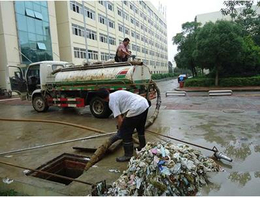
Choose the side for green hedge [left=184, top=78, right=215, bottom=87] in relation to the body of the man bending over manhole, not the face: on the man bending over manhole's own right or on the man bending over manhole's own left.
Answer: on the man bending over manhole's own right

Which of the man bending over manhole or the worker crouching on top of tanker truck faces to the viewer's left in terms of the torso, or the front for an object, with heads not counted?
the man bending over manhole

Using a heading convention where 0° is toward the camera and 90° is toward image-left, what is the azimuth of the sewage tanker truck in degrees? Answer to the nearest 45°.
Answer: approximately 135°

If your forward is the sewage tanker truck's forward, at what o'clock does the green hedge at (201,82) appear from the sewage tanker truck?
The green hedge is roughly at 3 o'clock from the sewage tanker truck.

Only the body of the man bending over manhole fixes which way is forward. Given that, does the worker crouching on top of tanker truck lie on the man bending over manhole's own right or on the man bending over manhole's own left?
on the man bending over manhole's own right

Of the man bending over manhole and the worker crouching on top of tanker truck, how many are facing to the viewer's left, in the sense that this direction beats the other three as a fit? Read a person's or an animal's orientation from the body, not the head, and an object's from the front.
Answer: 1

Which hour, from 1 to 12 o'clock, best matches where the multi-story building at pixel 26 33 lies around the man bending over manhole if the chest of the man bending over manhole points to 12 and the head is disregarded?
The multi-story building is roughly at 2 o'clock from the man bending over manhole.

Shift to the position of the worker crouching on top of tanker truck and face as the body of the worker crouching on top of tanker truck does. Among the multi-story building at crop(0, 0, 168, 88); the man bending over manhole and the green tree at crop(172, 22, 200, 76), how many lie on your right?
1

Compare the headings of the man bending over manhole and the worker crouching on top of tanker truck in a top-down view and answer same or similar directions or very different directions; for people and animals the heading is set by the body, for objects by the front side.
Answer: very different directions

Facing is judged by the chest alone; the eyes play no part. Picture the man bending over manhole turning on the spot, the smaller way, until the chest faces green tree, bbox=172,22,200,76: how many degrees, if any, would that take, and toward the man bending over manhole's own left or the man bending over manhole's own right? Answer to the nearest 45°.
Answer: approximately 90° to the man bending over manhole's own right

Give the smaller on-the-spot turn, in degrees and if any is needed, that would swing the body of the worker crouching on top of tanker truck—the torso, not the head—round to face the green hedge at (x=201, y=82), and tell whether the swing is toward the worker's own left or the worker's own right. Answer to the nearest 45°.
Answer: approximately 45° to the worker's own left

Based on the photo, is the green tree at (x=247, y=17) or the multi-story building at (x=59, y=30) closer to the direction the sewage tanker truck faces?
the multi-story building

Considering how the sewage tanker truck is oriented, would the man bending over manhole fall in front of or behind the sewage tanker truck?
behind

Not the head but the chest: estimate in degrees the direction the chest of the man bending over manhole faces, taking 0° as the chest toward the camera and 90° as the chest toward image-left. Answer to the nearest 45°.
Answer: approximately 90°

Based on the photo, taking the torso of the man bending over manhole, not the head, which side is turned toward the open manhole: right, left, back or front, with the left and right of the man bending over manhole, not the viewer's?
front
